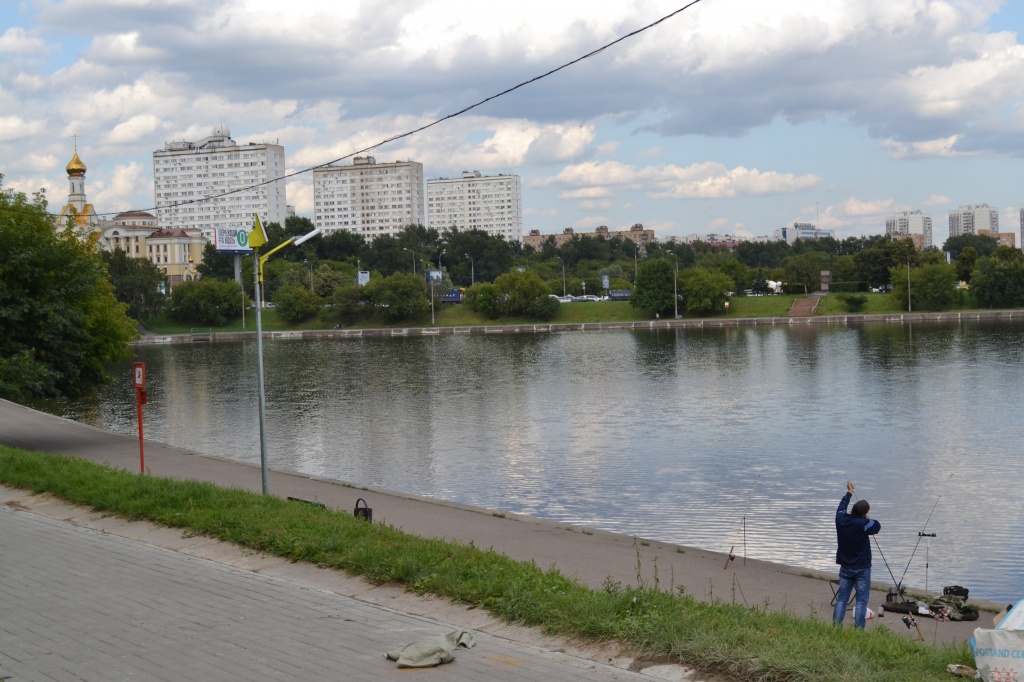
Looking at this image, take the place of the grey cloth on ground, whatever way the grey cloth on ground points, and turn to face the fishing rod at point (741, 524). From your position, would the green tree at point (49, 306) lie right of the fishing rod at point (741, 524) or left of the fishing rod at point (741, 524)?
left

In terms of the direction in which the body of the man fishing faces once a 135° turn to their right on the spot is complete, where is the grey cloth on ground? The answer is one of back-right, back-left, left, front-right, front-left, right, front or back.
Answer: right

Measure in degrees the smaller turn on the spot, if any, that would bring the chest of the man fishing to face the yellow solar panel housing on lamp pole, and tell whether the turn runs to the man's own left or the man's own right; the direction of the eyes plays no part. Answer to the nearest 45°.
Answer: approximately 90° to the man's own left

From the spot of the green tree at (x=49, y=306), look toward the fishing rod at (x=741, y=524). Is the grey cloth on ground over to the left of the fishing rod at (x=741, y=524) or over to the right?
right

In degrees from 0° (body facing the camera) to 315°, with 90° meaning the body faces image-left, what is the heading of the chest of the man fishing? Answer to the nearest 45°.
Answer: approximately 180°

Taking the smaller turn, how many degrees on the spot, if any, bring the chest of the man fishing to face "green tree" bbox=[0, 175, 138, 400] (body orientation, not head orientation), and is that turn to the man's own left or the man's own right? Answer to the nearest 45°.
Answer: approximately 45° to the man's own left

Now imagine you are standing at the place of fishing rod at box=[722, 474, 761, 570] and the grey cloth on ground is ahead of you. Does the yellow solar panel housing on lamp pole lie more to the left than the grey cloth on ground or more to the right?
right

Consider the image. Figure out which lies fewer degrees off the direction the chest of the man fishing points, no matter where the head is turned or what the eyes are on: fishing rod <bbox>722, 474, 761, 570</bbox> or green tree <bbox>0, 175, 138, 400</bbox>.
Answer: the fishing rod
